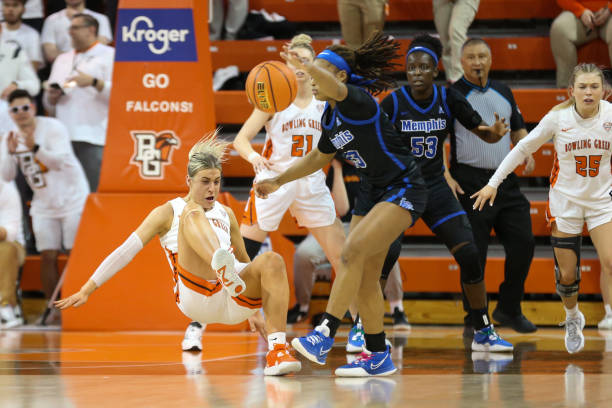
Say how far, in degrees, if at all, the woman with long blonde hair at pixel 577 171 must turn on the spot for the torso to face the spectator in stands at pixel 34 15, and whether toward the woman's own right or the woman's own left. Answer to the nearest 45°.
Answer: approximately 135° to the woman's own right

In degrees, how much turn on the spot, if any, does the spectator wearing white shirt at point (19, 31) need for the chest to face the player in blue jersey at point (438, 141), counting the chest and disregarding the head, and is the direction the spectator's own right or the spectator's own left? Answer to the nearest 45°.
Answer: approximately 45° to the spectator's own left

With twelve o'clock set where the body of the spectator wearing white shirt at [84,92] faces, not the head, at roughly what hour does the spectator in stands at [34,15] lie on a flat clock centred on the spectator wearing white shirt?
The spectator in stands is roughly at 4 o'clock from the spectator wearing white shirt.

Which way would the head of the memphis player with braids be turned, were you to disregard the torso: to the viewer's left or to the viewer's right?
to the viewer's left

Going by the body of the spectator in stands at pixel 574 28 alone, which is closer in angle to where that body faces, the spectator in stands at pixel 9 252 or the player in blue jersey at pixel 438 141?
the player in blue jersey

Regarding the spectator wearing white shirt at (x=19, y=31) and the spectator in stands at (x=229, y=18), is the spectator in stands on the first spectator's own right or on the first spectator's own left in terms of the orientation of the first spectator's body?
on the first spectator's own left

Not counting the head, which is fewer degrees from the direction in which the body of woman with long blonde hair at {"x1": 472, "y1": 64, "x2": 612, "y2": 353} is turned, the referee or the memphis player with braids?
the memphis player with braids

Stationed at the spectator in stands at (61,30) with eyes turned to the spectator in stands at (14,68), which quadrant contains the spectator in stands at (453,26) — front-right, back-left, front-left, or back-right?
back-left

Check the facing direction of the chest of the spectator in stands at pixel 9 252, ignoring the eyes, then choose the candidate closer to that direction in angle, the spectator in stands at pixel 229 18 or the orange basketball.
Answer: the orange basketball

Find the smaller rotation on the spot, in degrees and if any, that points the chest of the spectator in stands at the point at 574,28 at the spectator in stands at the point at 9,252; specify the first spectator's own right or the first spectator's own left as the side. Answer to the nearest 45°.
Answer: approximately 45° to the first spectator's own right
